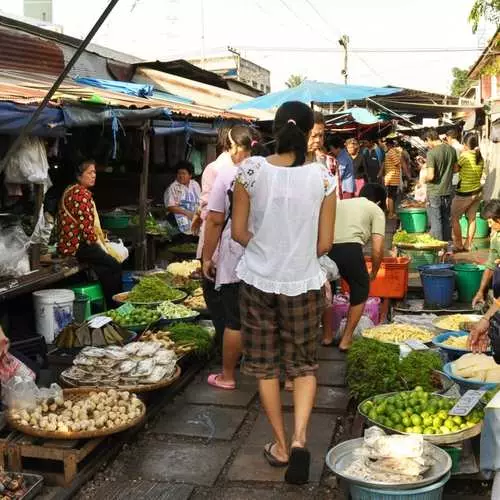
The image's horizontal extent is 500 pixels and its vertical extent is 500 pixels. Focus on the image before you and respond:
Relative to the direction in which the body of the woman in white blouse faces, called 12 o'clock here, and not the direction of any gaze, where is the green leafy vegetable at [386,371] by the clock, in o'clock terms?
The green leafy vegetable is roughly at 1 o'clock from the woman in white blouse.

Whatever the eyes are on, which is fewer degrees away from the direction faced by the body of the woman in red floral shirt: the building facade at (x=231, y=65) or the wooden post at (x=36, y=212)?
the building facade

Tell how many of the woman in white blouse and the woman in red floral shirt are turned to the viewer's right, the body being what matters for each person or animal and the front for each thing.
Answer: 1

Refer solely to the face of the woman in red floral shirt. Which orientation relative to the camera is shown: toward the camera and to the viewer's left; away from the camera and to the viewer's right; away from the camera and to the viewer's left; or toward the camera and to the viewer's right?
toward the camera and to the viewer's right

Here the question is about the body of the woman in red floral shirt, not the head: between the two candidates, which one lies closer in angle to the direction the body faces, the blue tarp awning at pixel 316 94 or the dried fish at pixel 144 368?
the blue tarp awning

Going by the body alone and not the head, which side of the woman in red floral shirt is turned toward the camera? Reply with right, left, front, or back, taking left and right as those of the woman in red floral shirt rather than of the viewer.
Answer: right

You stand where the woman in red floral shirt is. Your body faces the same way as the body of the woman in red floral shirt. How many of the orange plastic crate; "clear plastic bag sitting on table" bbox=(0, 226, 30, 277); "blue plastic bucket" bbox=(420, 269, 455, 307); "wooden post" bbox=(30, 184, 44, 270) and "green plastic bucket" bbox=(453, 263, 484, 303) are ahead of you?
3

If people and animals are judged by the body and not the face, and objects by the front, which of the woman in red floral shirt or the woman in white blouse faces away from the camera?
the woman in white blouse

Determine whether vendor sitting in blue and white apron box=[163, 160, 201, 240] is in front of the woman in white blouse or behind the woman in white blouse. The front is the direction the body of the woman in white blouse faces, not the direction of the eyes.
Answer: in front

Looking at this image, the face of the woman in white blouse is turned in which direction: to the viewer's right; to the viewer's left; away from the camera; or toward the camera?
away from the camera

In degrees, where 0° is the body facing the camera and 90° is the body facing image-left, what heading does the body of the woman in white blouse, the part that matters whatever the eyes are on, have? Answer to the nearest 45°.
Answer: approximately 180°

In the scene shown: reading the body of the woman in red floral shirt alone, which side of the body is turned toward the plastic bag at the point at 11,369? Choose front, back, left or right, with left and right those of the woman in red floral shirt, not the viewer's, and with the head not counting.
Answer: right

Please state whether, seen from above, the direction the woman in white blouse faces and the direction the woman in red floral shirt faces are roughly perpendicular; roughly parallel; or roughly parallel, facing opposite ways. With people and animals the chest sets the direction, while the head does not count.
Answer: roughly perpendicular

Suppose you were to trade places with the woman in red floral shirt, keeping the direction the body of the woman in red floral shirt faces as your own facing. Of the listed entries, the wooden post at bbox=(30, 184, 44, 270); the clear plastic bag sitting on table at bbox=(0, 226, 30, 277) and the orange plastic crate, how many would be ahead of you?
1

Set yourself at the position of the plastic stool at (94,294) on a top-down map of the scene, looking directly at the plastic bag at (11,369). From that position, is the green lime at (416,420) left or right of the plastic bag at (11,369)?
left
